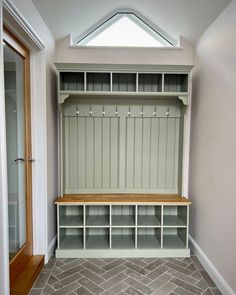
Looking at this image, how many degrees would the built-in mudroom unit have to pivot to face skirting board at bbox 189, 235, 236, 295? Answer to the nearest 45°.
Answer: approximately 45° to its left

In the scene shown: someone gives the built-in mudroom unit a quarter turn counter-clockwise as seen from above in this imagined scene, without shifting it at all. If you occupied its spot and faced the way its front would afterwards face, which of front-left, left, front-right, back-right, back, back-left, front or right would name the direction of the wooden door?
back-right

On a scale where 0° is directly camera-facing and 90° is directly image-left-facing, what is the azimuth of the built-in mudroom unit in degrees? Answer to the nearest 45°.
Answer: approximately 0°
